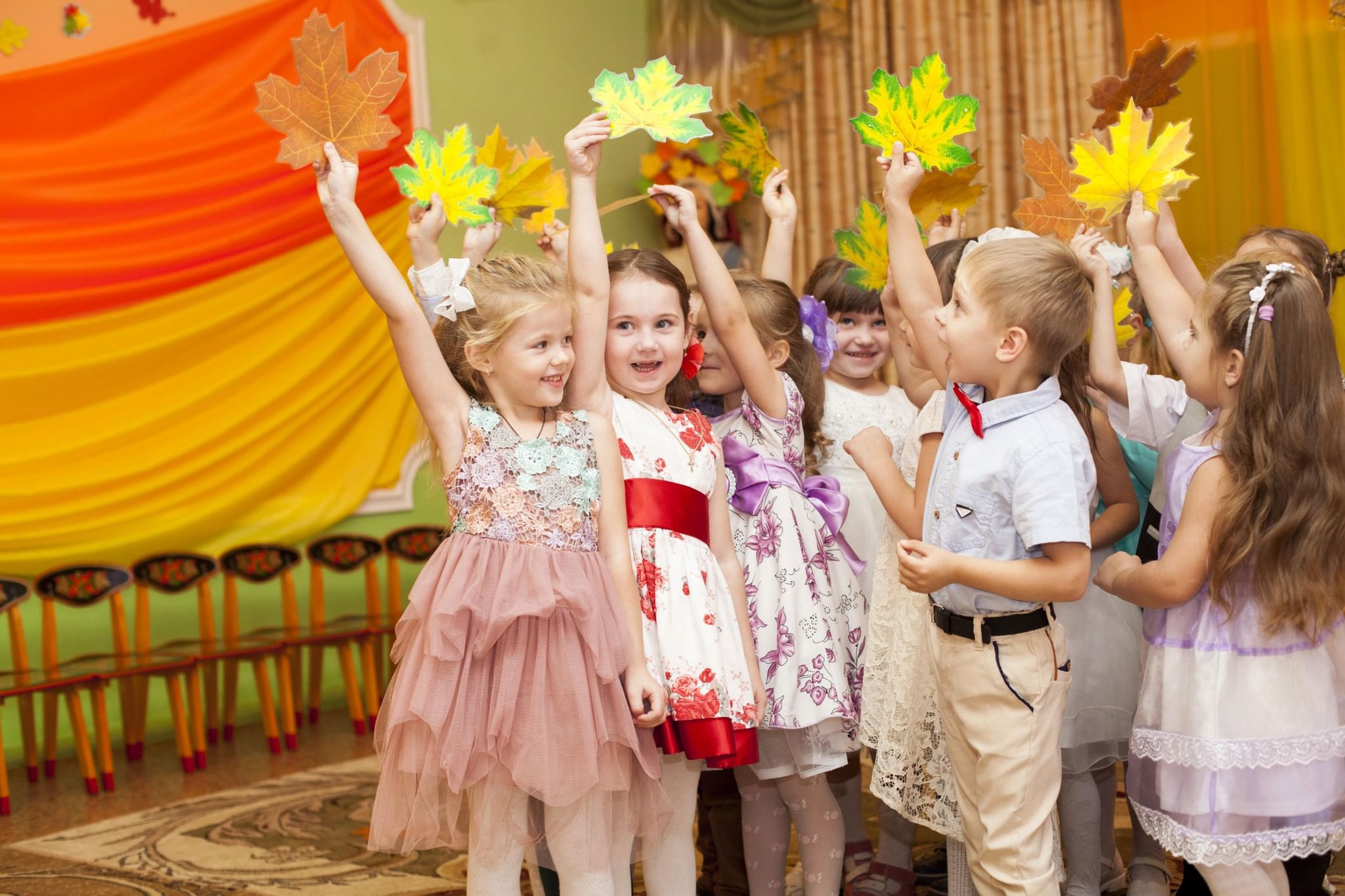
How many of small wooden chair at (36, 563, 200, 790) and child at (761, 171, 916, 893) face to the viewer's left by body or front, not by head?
0

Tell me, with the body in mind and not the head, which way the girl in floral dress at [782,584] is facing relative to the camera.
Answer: to the viewer's left

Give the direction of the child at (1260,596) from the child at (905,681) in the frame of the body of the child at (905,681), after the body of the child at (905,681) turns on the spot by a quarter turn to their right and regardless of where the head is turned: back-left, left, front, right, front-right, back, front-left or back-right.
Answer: back-right
